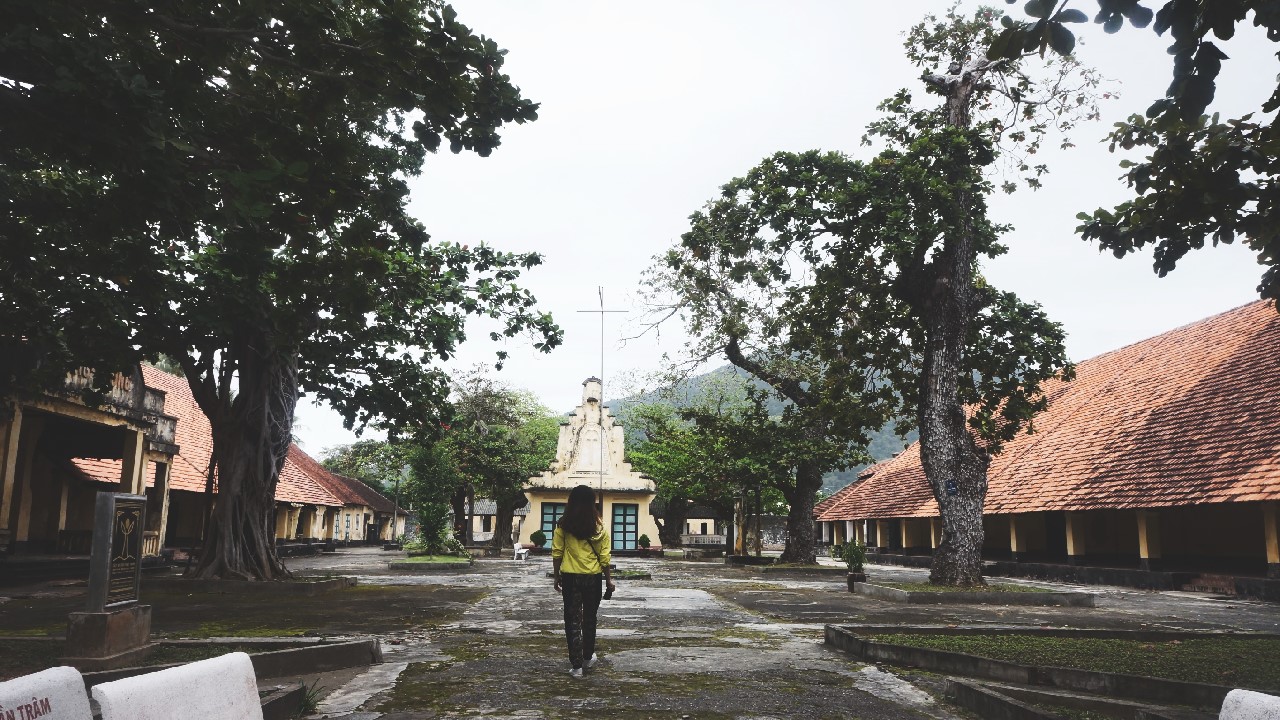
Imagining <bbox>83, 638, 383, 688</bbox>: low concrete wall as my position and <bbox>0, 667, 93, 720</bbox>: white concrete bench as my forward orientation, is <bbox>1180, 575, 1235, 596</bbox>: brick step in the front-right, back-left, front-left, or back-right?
back-left

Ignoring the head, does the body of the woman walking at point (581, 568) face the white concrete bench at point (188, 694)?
no

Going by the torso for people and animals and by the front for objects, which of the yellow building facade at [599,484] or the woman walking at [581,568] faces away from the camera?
the woman walking

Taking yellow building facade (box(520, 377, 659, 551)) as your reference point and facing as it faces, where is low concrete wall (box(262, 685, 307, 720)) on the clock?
The low concrete wall is roughly at 12 o'clock from the yellow building facade.

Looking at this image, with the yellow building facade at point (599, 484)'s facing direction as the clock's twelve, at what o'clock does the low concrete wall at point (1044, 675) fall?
The low concrete wall is roughly at 12 o'clock from the yellow building facade.

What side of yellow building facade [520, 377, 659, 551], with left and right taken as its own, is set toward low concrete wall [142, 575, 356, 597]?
front

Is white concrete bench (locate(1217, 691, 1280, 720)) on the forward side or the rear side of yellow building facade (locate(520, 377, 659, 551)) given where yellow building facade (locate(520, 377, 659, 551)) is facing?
on the forward side

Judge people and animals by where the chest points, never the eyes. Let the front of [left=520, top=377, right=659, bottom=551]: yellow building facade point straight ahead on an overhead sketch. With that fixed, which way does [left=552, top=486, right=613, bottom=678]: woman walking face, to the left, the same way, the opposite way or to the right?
the opposite way

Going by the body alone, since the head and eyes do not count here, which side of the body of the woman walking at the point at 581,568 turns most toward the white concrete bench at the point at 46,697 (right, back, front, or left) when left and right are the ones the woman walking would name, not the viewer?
back

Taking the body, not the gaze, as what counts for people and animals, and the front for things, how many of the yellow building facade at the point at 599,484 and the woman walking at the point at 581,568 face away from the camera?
1

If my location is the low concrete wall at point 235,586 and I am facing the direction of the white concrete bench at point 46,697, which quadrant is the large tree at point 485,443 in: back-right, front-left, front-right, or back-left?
back-left

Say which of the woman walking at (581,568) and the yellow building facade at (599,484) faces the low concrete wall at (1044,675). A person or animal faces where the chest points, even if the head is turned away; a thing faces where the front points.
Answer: the yellow building facade

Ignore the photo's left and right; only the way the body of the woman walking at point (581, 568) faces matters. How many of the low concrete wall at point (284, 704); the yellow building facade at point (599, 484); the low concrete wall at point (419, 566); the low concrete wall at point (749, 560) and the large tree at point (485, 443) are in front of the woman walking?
4

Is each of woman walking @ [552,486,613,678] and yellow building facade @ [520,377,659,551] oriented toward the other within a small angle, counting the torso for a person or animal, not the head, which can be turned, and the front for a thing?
yes

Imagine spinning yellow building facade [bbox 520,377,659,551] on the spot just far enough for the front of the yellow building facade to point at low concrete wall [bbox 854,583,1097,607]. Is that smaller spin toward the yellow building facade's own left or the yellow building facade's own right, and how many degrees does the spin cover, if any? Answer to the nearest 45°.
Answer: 0° — it already faces it

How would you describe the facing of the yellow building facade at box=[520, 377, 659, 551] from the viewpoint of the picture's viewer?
facing the viewer

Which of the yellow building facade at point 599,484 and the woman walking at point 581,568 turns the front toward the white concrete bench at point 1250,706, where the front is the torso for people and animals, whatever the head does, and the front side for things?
the yellow building facade

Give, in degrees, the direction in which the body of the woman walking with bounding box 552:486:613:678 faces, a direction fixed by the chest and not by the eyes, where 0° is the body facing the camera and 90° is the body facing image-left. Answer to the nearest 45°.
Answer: approximately 180°

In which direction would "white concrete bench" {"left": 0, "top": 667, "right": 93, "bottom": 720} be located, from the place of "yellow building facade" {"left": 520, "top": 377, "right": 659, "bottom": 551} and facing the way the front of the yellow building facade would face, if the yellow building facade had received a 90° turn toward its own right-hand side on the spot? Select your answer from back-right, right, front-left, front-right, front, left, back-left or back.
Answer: left

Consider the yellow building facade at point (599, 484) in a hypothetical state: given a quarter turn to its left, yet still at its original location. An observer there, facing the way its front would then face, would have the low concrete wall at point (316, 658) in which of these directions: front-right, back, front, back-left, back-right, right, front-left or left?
right
